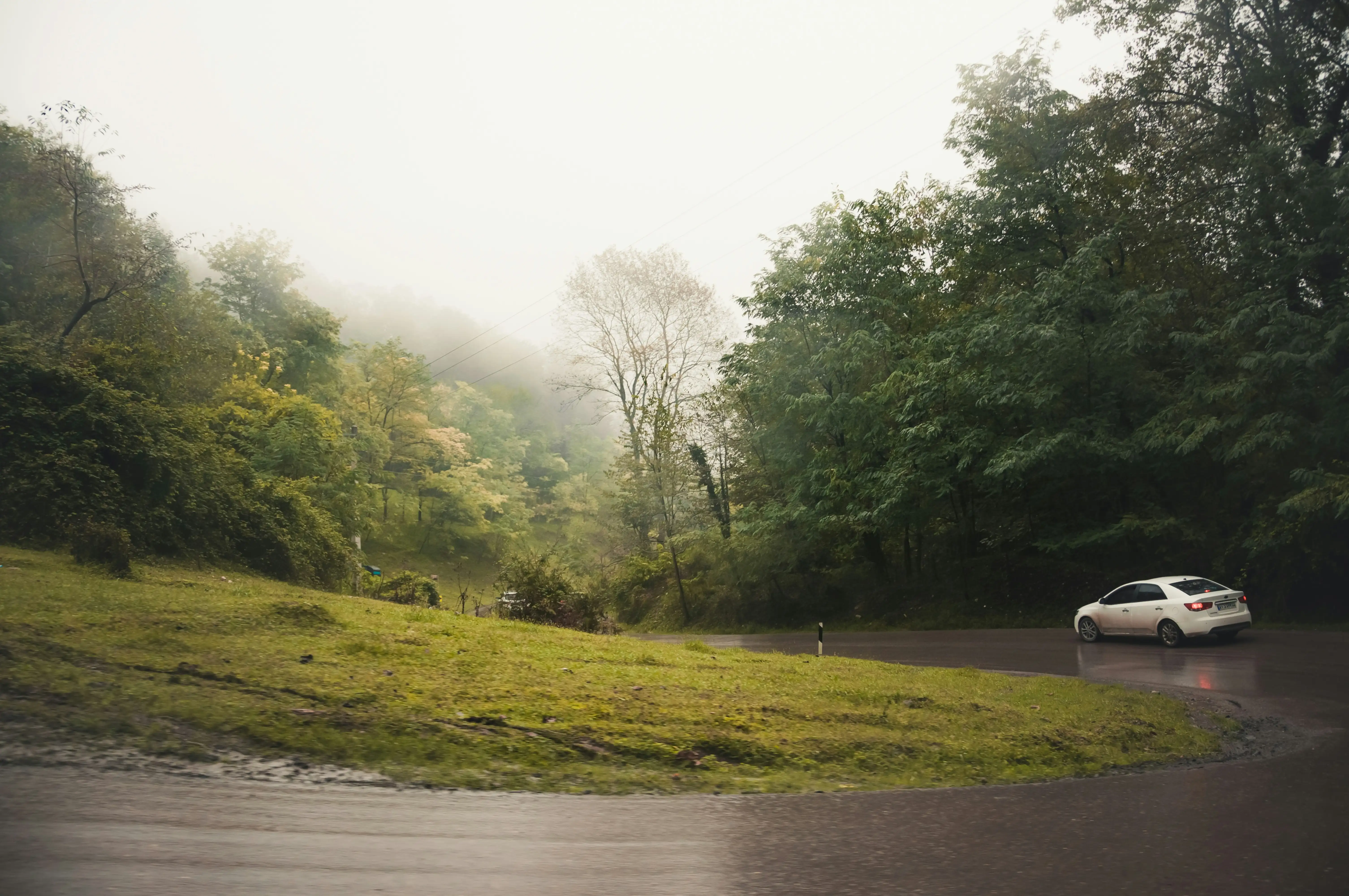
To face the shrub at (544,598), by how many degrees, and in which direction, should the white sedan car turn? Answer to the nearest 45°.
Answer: approximately 45° to its left

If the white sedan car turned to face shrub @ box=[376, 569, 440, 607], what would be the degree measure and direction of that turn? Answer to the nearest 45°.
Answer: approximately 45° to its left

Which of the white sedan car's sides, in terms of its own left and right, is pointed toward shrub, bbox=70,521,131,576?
left

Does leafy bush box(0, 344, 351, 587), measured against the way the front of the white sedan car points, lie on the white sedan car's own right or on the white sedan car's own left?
on the white sedan car's own left
